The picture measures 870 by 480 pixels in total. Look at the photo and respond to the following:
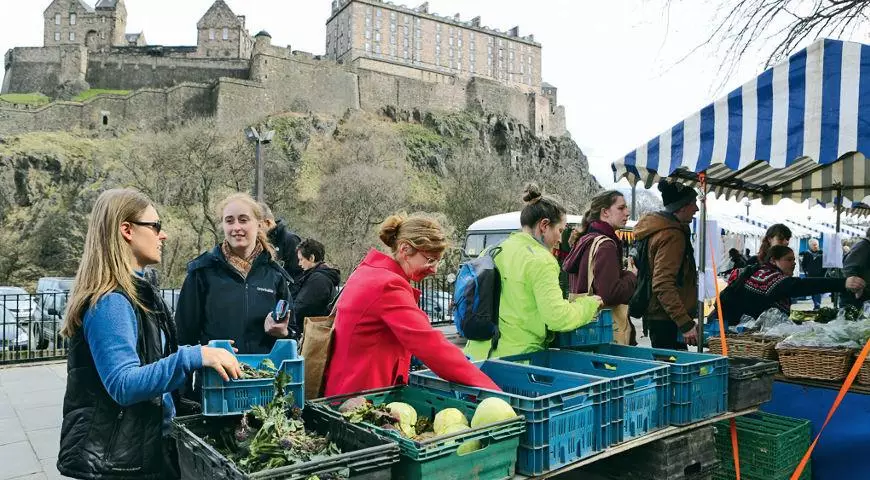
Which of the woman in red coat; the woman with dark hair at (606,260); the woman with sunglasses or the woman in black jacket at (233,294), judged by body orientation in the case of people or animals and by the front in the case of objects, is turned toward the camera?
the woman in black jacket

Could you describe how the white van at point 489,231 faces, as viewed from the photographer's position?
facing to the left of the viewer

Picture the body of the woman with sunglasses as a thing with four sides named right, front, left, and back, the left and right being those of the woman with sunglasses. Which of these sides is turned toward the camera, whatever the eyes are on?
right

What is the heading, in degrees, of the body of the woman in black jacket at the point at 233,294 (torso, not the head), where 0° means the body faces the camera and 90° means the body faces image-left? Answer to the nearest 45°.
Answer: approximately 0°

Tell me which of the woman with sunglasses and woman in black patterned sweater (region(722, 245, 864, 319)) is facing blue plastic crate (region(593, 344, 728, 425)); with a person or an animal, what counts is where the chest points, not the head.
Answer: the woman with sunglasses

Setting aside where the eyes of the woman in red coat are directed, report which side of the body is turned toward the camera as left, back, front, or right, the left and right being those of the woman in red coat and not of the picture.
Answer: right

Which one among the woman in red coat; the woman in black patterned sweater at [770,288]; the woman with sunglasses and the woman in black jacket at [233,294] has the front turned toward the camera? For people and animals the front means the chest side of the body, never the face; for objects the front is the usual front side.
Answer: the woman in black jacket at [233,294]

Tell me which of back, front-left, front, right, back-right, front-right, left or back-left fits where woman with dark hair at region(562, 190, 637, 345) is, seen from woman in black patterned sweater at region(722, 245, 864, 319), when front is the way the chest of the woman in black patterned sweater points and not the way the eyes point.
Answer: back-right

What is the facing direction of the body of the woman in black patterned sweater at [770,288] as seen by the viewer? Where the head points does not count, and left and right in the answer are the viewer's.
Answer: facing to the right of the viewer

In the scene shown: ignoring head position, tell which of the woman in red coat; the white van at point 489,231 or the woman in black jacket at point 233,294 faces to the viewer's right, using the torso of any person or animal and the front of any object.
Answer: the woman in red coat

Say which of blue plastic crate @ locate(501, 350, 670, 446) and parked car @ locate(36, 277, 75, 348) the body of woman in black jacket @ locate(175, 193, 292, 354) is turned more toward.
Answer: the blue plastic crate

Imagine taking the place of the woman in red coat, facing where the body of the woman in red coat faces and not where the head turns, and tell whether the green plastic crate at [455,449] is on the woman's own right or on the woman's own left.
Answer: on the woman's own right
